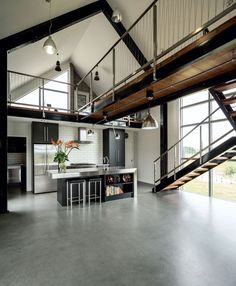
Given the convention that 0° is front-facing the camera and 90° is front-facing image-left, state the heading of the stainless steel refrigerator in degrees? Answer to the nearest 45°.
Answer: approximately 0°

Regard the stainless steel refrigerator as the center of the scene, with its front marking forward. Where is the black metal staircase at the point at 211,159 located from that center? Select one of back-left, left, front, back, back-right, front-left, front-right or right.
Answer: front-left

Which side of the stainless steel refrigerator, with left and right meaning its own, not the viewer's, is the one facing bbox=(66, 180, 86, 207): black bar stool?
front

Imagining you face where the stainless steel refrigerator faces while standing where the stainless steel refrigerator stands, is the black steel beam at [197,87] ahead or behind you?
ahead

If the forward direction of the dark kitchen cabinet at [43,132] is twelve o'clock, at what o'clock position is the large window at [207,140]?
The large window is roughly at 10 o'clock from the dark kitchen cabinet.

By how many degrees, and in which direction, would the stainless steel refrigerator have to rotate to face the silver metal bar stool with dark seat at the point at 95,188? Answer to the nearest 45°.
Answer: approximately 45° to its left

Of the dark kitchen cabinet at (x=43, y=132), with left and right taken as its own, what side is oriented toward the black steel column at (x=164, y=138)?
left

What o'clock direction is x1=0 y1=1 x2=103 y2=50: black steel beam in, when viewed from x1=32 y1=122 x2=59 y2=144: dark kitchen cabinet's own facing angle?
The black steel beam is roughly at 12 o'clock from the dark kitchen cabinet.

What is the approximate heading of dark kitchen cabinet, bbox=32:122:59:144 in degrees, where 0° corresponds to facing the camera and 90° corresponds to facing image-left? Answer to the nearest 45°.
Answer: approximately 0°
